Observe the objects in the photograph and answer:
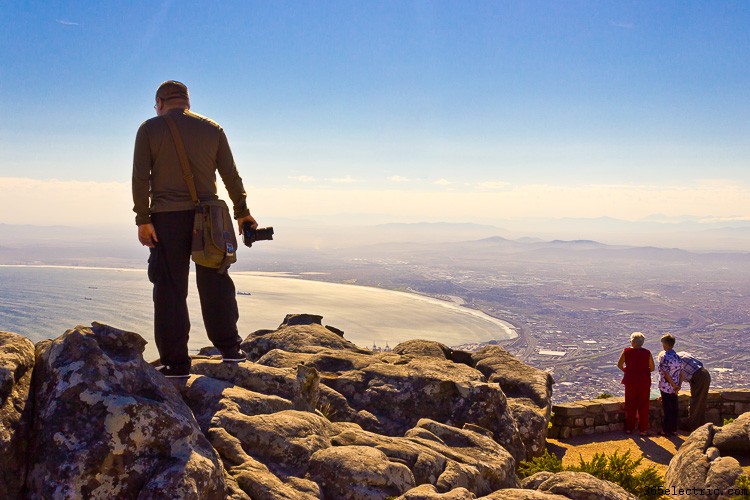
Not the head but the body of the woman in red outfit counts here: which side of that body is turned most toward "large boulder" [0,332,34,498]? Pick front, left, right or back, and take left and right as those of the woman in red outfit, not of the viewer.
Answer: back

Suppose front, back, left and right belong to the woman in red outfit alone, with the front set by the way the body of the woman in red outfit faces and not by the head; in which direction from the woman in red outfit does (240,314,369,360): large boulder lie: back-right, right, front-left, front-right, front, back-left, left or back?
back-left

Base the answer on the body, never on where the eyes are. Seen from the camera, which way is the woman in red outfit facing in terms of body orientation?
away from the camera

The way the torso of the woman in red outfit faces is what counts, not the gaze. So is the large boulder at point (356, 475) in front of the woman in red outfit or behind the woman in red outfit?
behind

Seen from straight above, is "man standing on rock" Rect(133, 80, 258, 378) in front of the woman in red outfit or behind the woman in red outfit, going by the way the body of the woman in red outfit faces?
behind

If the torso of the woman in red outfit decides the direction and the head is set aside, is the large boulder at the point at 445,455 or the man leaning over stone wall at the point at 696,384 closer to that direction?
the man leaning over stone wall

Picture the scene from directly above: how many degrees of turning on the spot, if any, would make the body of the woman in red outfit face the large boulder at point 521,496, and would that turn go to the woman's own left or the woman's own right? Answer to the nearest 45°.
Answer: approximately 180°

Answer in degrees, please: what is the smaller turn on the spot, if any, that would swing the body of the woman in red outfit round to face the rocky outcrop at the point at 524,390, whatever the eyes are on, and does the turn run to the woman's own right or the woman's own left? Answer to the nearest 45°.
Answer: approximately 135° to the woman's own left

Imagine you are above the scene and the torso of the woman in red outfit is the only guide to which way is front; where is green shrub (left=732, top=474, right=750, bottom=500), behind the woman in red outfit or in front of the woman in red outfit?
behind

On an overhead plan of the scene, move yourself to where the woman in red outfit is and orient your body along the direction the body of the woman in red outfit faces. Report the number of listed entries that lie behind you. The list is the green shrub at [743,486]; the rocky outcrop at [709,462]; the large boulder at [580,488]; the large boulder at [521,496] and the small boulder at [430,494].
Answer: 5

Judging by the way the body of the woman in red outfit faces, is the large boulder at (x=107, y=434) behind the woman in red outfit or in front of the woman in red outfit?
behind

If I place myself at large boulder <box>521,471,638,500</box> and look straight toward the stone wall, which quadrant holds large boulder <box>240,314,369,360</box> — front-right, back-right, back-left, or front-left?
front-left
